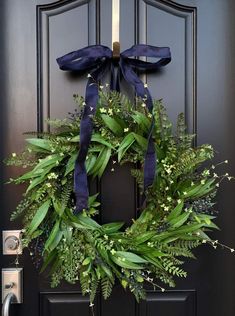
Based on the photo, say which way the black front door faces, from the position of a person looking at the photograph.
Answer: facing the viewer

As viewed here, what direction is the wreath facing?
toward the camera
